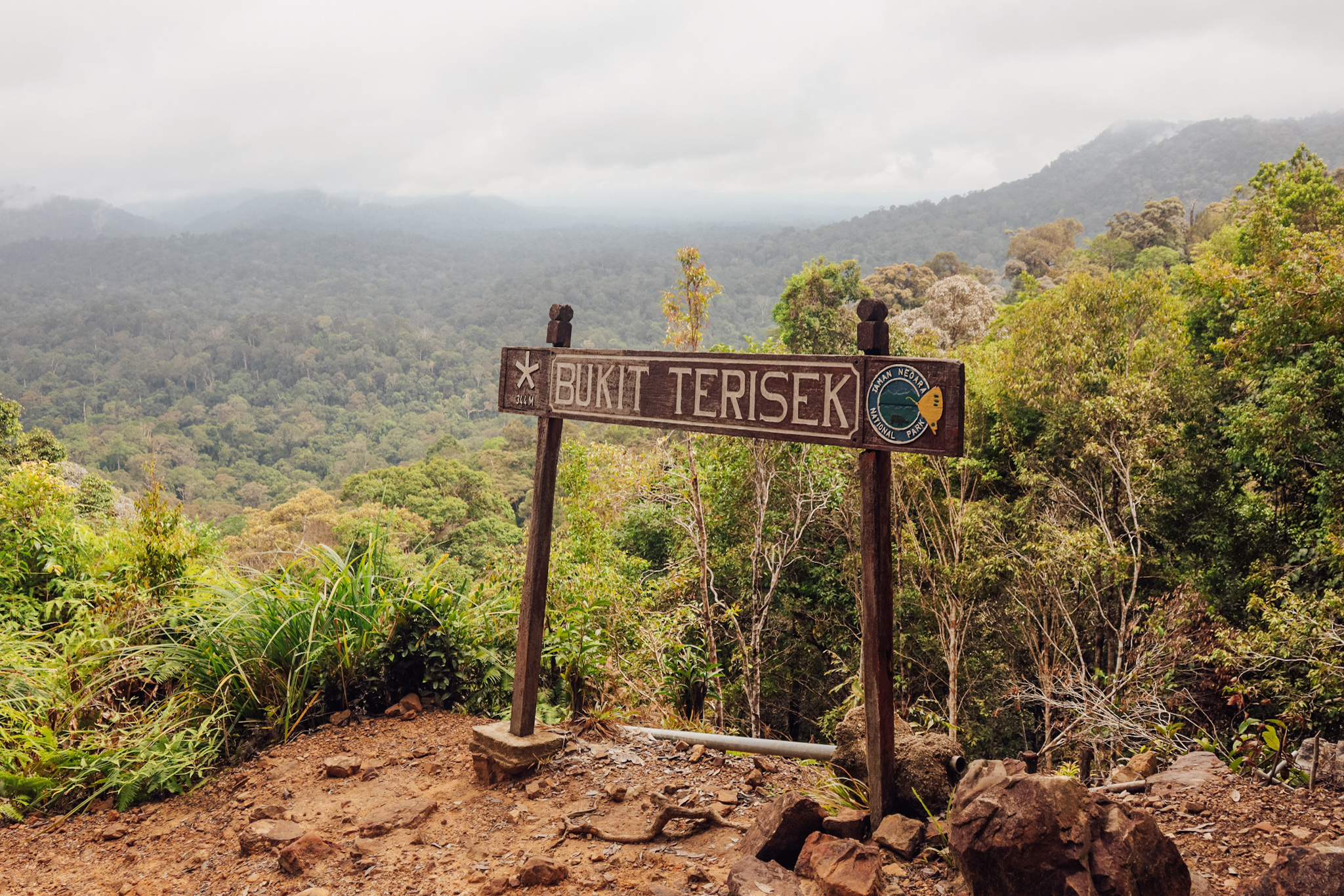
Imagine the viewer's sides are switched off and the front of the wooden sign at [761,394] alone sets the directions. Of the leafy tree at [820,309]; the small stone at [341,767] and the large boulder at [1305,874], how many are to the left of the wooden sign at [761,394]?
1

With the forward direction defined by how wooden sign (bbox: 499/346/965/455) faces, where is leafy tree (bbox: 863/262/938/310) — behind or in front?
behind

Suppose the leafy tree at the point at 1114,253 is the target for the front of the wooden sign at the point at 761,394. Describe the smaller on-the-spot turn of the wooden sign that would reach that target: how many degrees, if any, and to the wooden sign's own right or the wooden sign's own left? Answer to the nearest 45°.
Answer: approximately 180°

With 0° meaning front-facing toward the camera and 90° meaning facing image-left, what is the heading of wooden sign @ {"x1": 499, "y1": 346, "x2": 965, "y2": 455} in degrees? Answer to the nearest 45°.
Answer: approximately 45°

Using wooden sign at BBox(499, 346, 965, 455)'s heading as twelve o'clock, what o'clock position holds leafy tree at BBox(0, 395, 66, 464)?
The leafy tree is roughly at 3 o'clock from the wooden sign.

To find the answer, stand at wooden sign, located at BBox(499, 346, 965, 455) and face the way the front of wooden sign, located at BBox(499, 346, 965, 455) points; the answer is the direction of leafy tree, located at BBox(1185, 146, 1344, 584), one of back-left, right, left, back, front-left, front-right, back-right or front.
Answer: back

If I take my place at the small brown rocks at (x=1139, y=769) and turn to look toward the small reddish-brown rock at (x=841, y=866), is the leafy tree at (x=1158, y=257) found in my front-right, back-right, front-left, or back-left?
back-right

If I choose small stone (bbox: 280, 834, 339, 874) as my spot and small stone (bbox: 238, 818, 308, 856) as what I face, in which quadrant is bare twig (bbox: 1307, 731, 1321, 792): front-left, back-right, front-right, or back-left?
back-right
